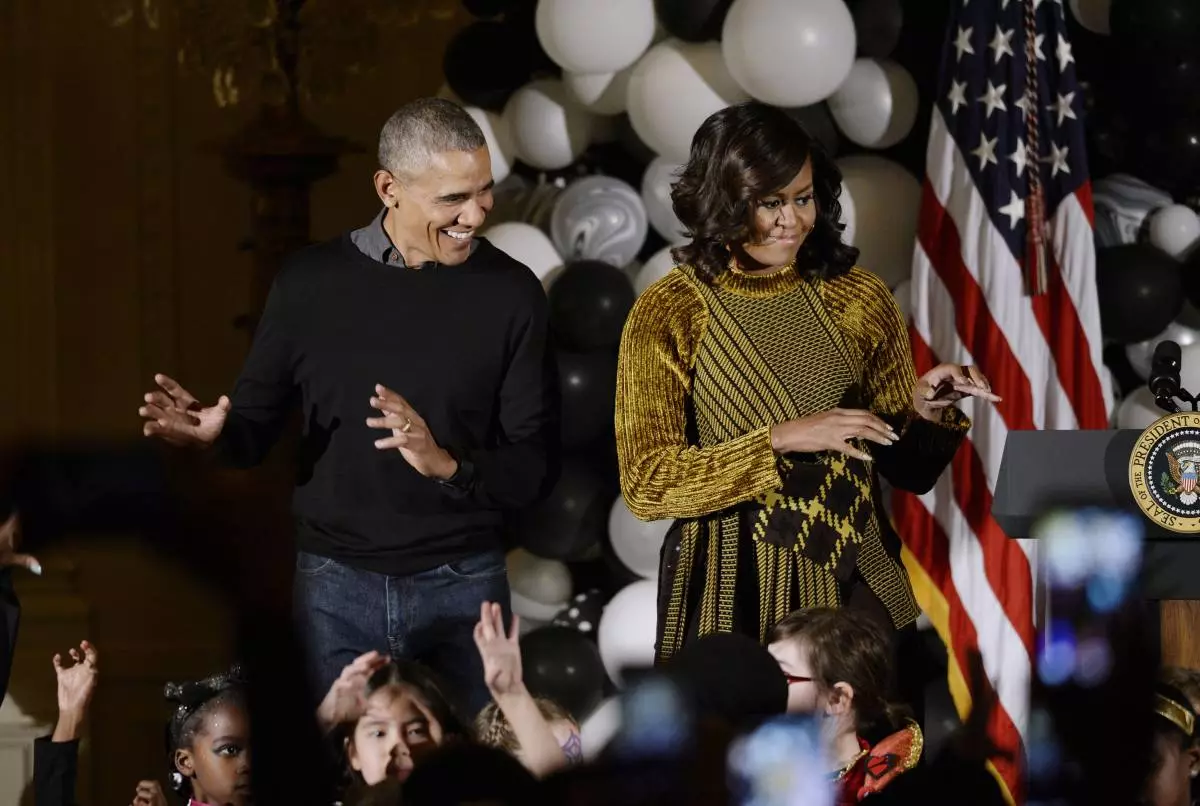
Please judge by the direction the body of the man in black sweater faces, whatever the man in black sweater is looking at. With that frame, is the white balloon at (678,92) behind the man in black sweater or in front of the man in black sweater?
behind

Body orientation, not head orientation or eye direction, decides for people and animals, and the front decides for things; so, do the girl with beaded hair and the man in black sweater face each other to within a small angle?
no

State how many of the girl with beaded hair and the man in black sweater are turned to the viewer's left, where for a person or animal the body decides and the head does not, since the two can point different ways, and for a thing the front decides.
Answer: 0

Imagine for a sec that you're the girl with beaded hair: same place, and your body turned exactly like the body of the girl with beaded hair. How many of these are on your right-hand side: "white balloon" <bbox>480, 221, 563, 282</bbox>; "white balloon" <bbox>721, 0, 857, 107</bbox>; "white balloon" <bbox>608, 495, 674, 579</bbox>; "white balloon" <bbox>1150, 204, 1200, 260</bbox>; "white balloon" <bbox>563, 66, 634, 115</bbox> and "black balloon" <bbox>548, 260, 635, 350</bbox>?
0

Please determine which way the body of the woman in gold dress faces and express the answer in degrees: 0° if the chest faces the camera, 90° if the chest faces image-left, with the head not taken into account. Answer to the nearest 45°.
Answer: approximately 315°

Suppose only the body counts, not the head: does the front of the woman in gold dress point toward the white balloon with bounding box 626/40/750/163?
no

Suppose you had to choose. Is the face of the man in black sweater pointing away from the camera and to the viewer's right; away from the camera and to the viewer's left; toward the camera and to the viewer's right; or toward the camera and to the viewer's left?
toward the camera and to the viewer's right

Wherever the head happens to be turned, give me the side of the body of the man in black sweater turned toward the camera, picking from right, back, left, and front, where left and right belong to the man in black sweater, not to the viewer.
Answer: front

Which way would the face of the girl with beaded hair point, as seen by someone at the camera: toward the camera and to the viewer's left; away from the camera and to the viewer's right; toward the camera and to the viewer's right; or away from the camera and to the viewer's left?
toward the camera and to the viewer's right

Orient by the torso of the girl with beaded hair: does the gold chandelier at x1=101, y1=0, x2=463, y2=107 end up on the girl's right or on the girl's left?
on the girl's left

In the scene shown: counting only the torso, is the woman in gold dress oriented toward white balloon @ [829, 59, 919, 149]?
no

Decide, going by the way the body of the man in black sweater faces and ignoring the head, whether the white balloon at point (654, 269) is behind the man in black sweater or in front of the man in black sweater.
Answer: behind
